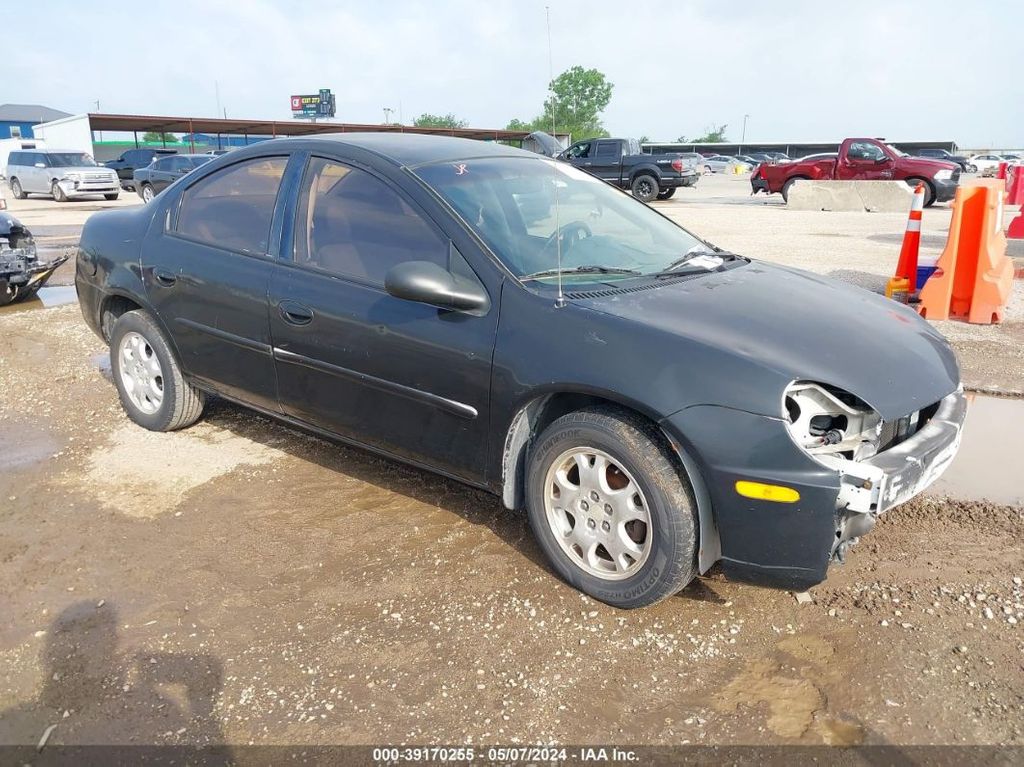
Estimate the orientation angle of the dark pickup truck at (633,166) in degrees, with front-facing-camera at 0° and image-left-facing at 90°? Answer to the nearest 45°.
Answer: approximately 135°

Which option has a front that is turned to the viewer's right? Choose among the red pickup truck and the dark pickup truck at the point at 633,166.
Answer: the red pickup truck

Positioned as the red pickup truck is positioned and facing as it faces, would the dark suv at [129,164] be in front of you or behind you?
behind

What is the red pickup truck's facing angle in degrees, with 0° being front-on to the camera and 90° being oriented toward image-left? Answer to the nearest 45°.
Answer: approximately 270°

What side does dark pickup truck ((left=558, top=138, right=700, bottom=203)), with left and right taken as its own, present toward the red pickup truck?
back

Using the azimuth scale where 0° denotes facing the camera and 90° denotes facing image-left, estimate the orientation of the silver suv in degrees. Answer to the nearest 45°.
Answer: approximately 315°
